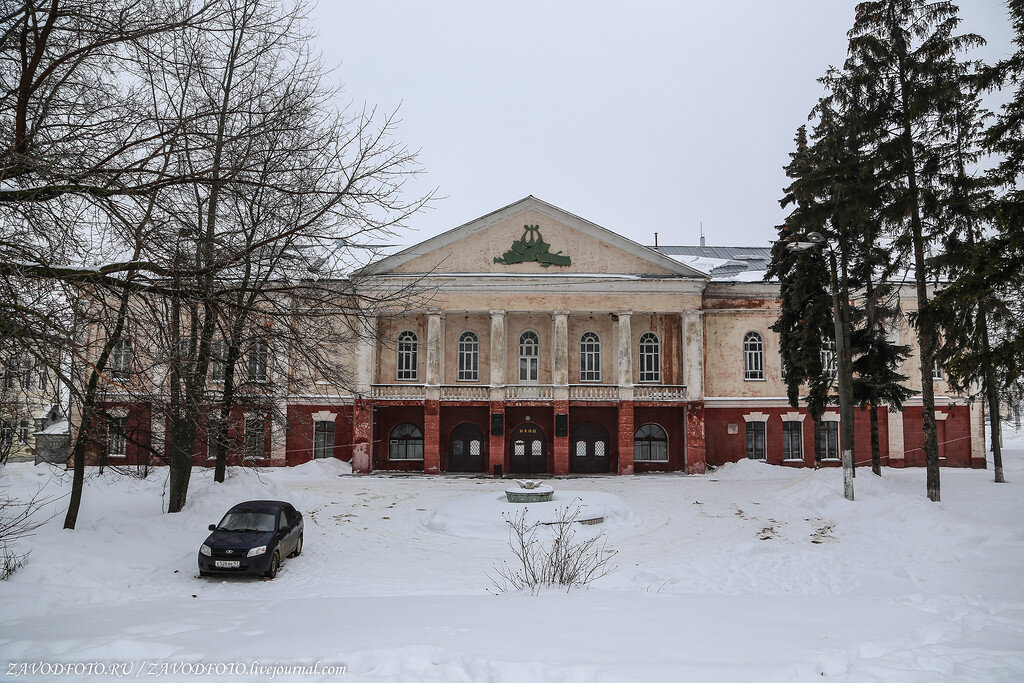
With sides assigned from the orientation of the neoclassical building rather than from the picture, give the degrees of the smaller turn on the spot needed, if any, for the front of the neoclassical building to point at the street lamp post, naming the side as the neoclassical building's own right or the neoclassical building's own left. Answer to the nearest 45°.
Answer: approximately 45° to the neoclassical building's own left

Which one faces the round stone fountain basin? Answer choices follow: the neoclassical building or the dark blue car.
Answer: the neoclassical building

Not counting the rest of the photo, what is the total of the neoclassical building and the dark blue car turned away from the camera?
0

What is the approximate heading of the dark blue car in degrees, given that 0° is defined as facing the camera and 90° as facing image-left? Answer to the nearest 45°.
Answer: approximately 45°

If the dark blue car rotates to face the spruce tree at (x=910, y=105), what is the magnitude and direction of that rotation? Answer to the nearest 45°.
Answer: approximately 135° to its left

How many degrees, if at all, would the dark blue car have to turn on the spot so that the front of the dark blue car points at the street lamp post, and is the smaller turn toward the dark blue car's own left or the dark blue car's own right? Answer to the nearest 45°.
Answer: approximately 135° to the dark blue car's own left

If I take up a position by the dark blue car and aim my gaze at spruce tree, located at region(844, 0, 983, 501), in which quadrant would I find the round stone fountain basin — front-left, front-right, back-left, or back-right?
front-left

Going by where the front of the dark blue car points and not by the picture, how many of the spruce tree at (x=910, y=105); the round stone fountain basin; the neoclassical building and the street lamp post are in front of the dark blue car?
0

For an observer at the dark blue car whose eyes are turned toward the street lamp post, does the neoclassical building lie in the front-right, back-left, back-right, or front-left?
front-left

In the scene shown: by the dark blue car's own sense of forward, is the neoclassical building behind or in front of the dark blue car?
behind

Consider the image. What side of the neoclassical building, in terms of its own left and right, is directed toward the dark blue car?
front

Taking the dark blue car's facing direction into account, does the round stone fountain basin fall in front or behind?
behind

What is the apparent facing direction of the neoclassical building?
toward the camera
